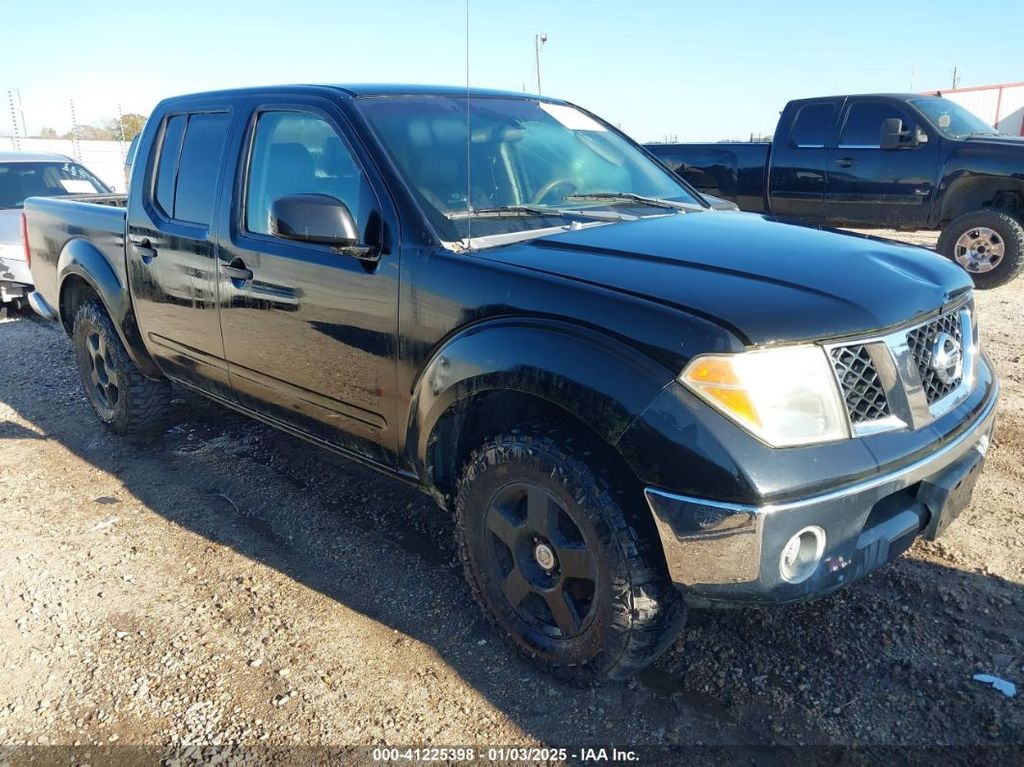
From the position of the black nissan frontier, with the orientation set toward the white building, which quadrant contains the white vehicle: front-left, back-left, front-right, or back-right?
front-left

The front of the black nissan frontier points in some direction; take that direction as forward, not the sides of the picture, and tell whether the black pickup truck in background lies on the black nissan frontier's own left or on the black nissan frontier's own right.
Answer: on the black nissan frontier's own left

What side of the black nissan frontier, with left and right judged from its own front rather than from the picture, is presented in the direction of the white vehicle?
back

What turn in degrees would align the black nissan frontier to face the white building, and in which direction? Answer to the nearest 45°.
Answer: approximately 90° to its left

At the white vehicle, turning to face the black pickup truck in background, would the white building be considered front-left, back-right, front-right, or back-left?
front-left

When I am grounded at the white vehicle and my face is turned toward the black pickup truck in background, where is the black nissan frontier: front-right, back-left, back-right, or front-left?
front-right

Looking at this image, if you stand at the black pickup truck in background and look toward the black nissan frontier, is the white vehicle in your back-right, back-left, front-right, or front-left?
front-right
